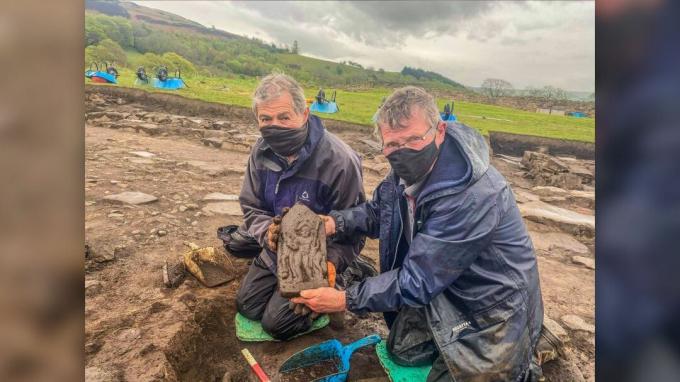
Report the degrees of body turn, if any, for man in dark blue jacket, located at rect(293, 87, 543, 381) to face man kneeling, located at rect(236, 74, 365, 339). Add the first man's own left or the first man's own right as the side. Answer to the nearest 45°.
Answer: approximately 90° to the first man's own right

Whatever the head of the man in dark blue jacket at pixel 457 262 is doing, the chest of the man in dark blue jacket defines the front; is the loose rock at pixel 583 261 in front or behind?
behind

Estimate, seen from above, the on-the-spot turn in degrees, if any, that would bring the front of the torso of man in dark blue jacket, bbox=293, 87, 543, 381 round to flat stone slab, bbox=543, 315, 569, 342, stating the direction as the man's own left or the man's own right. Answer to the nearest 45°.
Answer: approximately 180°

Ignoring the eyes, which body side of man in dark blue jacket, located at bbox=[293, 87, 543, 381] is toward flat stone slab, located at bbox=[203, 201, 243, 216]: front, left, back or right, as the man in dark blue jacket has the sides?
right

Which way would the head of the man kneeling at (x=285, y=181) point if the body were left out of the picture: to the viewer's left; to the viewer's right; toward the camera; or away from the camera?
toward the camera

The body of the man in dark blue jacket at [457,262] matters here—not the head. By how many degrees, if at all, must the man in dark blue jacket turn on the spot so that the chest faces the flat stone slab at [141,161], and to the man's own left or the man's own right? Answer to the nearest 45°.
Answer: approximately 90° to the man's own right

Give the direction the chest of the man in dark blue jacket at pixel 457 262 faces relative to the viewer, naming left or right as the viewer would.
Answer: facing the viewer and to the left of the viewer

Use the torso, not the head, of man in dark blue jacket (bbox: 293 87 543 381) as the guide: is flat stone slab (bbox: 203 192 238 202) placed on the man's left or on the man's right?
on the man's right
